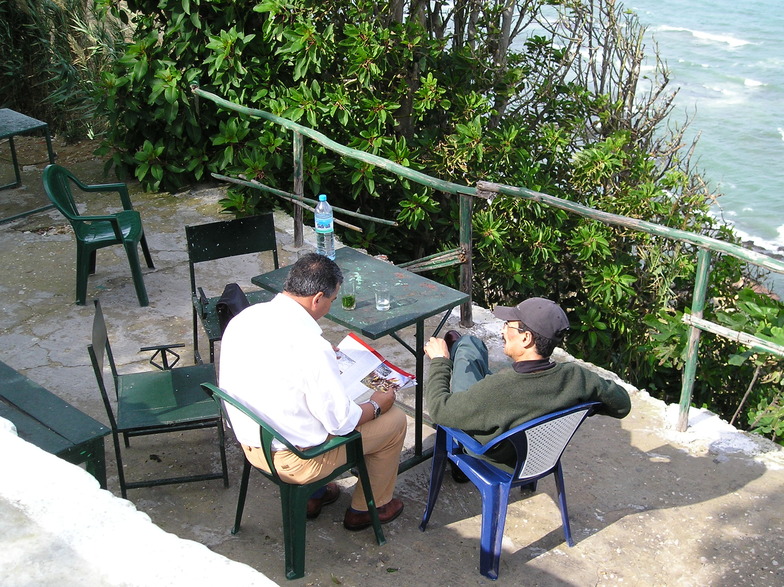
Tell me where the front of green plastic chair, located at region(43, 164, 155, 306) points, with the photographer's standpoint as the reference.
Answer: facing to the right of the viewer

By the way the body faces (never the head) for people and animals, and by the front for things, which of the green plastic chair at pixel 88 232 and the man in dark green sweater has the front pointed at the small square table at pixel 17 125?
the man in dark green sweater

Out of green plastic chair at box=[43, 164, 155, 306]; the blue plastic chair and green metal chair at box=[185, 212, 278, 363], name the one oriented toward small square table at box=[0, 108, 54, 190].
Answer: the blue plastic chair

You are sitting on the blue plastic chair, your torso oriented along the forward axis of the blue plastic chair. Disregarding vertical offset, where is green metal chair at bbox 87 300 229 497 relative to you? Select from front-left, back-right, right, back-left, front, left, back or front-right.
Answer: front-left

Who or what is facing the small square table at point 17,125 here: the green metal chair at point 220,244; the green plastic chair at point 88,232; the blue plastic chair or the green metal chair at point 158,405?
the blue plastic chair

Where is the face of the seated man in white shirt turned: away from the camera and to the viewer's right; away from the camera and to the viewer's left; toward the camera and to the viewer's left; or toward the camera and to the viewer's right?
away from the camera and to the viewer's right

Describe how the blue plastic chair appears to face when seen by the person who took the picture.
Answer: facing away from the viewer and to the left of the viewer

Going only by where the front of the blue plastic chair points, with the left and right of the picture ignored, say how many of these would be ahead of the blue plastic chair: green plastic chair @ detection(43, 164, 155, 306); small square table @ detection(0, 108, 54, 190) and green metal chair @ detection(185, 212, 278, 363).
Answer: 3

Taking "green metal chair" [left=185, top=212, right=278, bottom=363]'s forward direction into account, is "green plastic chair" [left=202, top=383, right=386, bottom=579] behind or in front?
in front

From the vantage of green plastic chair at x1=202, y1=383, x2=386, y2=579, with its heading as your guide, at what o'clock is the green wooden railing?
The green wooden railing is roughly at 12 o'clock from the green plastic chair.

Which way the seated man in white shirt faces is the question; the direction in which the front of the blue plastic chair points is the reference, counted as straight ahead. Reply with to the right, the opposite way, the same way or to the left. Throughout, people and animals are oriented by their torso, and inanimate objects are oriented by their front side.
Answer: to the right

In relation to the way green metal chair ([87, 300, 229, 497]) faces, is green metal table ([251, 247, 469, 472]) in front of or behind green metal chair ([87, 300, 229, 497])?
in front

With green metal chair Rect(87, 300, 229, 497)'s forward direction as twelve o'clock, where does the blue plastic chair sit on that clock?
The blue plastic chair is roughly at 1 o'clock from the green metal chair.

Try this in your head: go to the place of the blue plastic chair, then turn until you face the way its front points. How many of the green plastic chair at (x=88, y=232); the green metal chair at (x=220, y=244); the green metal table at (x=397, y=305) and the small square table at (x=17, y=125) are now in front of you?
4
